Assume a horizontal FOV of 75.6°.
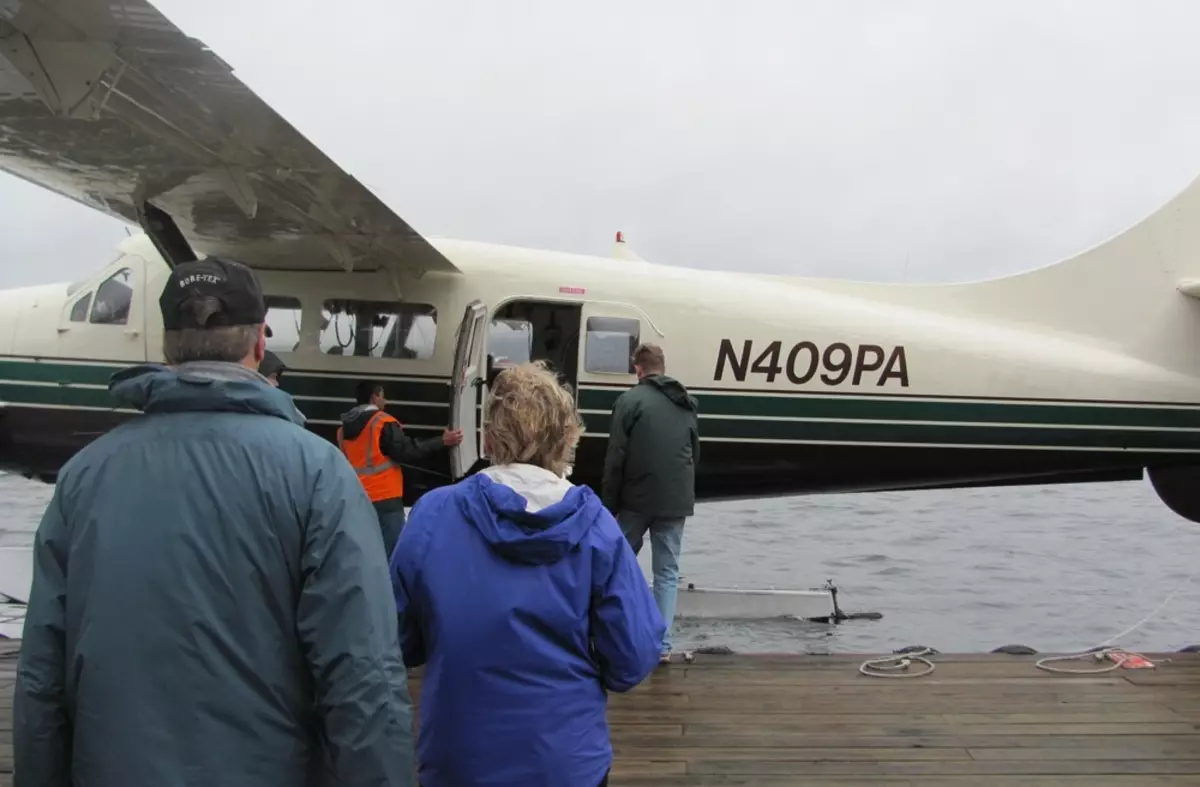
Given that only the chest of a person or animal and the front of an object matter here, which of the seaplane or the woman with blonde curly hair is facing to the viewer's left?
the seaplane

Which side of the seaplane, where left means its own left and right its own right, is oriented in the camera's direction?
left

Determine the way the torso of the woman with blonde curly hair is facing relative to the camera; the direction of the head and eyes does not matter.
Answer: away from the camera

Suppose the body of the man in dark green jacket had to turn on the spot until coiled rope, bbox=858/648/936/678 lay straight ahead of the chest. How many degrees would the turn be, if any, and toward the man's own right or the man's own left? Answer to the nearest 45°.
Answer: approximately 135° to the man's own right

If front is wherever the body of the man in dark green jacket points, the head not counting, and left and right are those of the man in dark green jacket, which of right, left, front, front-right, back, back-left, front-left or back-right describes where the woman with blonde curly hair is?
back-left

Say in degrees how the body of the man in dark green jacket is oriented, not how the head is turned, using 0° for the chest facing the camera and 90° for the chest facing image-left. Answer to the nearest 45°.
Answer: approximately 135°

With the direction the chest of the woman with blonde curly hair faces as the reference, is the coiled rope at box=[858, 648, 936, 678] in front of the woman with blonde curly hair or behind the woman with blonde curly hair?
in front

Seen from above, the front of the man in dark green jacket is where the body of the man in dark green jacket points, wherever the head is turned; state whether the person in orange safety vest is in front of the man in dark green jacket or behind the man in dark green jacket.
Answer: in front

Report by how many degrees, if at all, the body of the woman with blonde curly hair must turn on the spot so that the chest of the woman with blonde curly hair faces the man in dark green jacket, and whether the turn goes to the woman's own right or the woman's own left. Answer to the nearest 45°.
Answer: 0° — they already face them

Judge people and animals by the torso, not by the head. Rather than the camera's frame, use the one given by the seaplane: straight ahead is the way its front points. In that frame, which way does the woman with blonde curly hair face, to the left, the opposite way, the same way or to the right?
to the right

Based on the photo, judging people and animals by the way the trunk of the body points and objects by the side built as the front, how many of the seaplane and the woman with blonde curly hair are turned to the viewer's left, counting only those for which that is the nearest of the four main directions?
1

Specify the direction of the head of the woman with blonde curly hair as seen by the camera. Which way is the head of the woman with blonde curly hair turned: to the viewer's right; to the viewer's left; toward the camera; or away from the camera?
away from the camera

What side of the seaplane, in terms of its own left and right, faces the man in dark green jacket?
left
